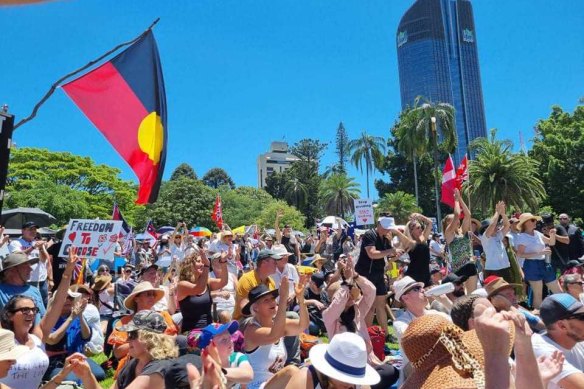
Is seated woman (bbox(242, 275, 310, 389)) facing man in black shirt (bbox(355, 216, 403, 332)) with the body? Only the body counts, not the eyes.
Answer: no

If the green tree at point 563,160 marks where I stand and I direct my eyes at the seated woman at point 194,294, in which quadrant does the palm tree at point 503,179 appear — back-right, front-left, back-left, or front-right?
front-right

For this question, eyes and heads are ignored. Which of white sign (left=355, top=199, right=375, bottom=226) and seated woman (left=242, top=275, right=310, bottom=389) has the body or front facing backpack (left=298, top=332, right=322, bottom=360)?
the white sign

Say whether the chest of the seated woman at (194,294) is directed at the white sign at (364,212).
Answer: no

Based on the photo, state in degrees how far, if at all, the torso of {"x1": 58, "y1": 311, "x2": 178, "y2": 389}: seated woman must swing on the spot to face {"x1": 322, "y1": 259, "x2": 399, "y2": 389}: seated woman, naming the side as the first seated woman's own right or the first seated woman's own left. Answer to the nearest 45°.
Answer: approximately 180°

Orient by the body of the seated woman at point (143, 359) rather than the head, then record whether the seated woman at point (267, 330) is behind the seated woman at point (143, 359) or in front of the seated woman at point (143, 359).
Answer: behind

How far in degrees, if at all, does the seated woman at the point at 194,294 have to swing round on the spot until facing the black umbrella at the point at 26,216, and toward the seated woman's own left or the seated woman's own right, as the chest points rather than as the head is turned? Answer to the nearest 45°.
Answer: approximately 180°

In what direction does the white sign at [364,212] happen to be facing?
toward the camera

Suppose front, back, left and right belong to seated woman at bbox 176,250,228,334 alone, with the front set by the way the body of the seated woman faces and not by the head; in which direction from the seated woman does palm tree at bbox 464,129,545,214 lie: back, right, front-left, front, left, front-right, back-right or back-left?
left
